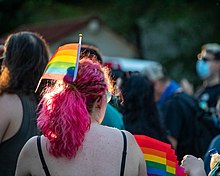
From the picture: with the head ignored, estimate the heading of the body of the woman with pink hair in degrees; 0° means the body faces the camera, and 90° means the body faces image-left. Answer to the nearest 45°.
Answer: approximately 180°

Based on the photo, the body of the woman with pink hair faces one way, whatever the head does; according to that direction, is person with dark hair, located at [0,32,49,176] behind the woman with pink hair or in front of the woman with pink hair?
in front

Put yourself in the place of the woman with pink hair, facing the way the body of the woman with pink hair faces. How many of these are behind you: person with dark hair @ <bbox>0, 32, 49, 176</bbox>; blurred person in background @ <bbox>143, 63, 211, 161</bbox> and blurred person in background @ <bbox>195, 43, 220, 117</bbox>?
0

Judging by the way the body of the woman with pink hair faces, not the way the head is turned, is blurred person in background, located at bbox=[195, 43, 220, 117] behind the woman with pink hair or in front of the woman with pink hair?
in front

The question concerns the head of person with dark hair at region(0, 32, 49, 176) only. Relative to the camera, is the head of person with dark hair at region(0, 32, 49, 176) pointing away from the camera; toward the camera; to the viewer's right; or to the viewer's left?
away from the camera
